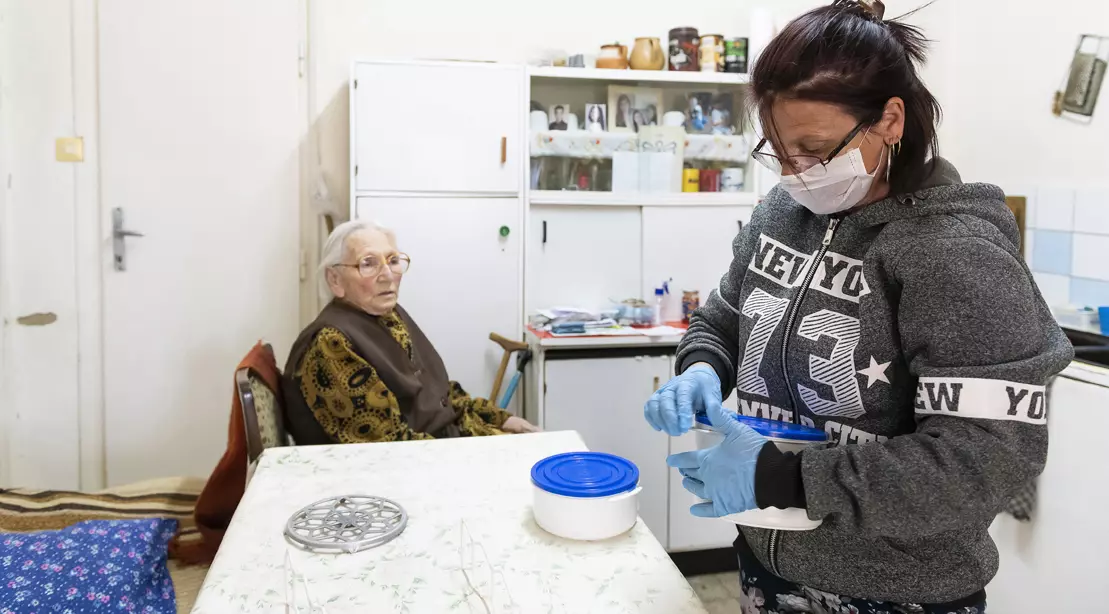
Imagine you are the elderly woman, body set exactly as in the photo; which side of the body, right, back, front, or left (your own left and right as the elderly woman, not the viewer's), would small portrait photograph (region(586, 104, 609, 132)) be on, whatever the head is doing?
left

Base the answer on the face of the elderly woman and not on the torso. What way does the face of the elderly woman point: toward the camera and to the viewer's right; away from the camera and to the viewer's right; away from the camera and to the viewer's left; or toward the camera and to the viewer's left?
toward the camera and to the viewer's right

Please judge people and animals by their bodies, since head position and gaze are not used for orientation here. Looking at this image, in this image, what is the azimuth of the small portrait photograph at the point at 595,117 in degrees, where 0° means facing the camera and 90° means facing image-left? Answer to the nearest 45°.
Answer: approximately 0°

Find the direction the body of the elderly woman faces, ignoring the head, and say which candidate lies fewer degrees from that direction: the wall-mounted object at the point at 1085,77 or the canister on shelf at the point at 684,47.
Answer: the wall-mounted object

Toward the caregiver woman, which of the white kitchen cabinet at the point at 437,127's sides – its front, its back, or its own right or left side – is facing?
front

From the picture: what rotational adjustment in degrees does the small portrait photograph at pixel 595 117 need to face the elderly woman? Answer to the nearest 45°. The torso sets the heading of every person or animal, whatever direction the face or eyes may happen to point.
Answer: approximately 45° to its right

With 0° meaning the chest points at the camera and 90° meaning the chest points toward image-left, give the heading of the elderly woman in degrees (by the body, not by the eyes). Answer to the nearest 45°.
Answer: approximately 315°
